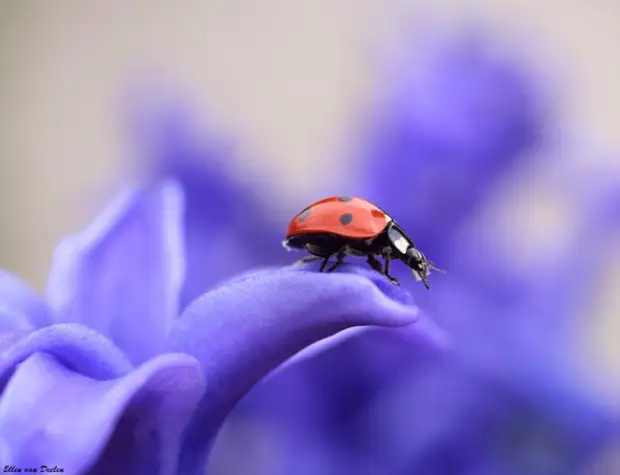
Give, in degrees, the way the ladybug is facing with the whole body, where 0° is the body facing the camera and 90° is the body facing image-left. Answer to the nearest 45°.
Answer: approximately 270°
